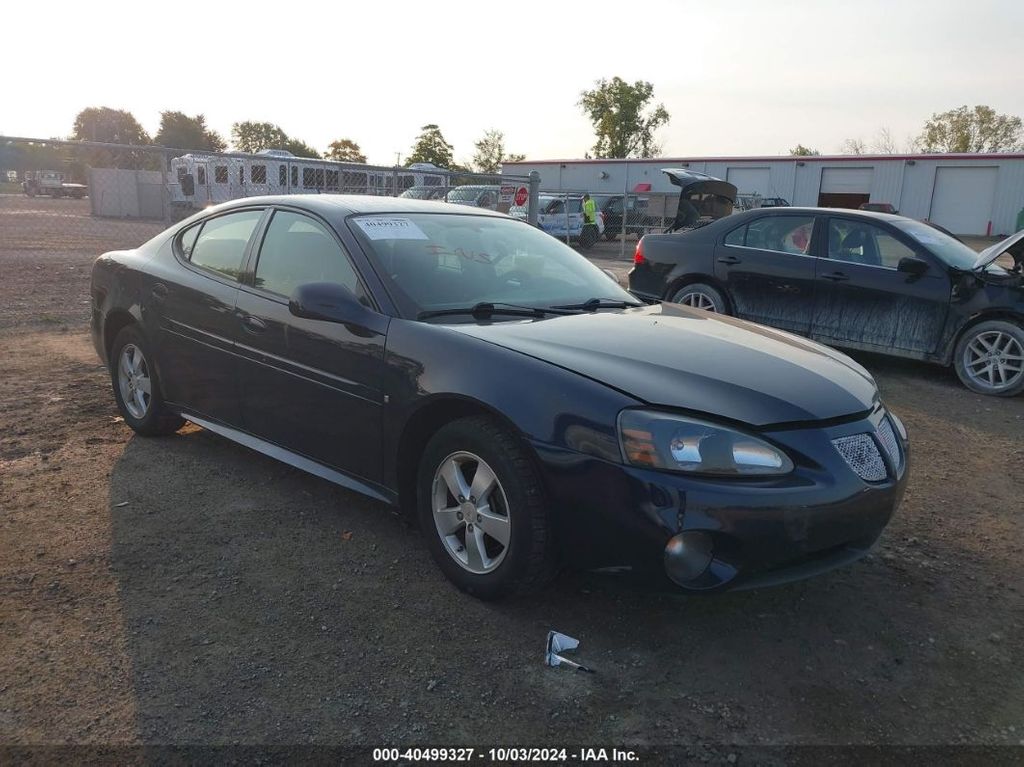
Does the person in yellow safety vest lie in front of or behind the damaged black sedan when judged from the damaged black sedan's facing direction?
behind

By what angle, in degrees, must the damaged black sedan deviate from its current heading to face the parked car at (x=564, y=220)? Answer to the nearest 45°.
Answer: approximately 180°

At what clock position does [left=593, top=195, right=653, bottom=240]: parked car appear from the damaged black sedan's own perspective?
The parked car is roughly at 7 o'clock from the damaged black sedan.

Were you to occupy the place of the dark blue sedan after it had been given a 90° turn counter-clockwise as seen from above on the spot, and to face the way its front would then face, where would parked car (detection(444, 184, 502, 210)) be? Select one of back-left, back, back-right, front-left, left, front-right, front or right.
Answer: front-left

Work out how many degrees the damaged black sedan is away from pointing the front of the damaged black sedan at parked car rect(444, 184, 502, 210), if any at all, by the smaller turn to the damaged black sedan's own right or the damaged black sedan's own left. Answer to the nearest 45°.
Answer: approximately 180°

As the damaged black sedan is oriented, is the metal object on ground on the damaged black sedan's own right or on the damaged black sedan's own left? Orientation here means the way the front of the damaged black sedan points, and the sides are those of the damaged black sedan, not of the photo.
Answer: on the damaged black sedan's own right

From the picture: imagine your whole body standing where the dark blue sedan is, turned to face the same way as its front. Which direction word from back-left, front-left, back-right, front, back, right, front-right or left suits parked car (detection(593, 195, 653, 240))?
back-left

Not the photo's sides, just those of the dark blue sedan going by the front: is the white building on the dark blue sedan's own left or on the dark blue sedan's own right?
on the dark blue sedan's own left

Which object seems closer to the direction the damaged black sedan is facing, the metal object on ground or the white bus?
the metal object on ground
